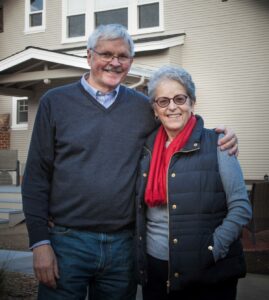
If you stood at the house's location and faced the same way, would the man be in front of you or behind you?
in front

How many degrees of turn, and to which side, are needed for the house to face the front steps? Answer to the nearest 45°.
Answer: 0° — it already faces it

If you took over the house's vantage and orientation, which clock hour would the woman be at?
The woman is roughly at 11 o'clock from the house.

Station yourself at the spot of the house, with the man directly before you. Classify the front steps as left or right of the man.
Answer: right

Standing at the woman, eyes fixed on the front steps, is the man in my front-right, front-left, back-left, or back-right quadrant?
front-left

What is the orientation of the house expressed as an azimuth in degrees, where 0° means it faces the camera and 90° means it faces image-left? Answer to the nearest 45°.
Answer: approximately 45°

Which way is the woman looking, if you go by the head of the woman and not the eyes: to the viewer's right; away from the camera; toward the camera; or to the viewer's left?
toward the camera

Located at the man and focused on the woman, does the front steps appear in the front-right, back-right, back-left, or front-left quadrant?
back-left
